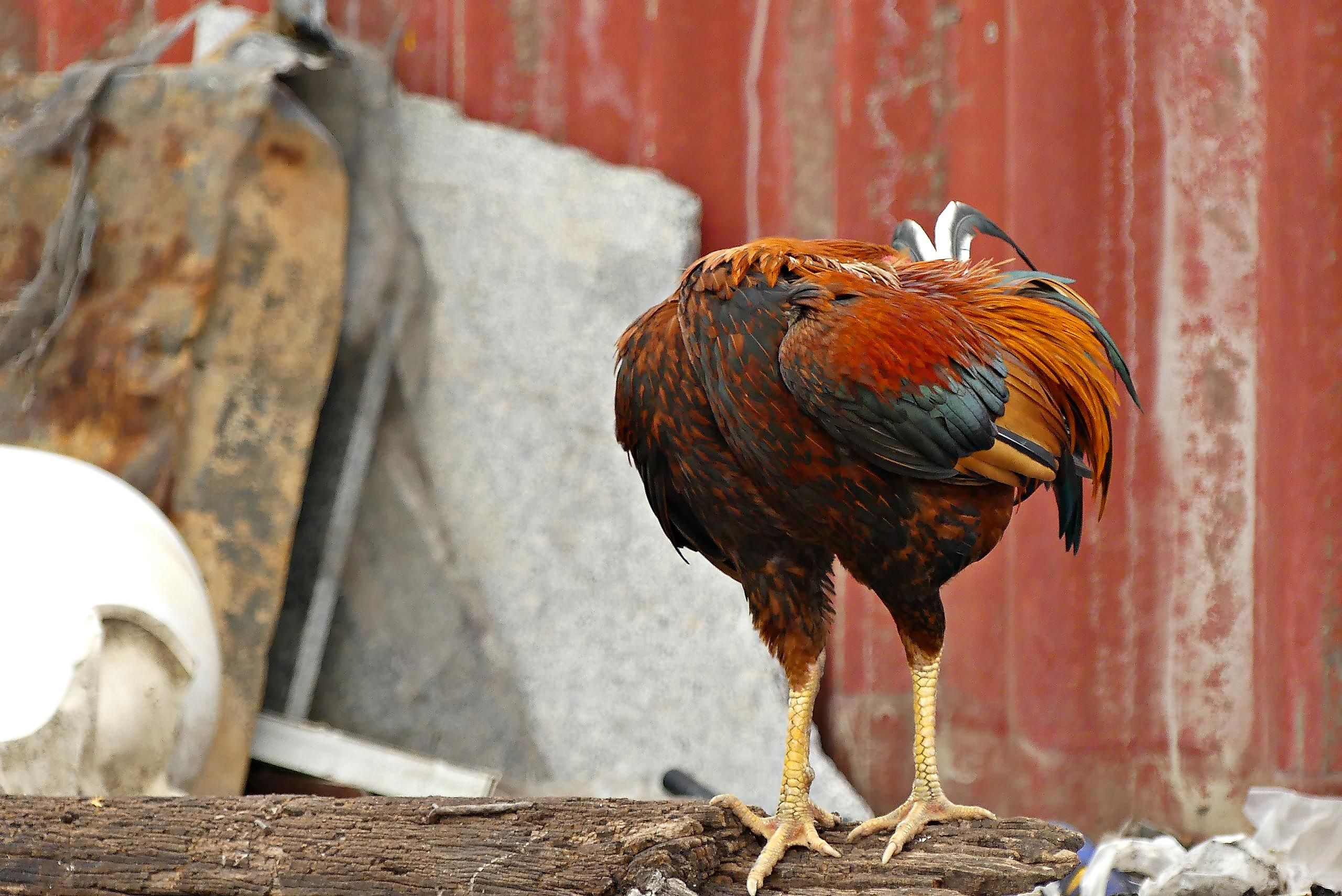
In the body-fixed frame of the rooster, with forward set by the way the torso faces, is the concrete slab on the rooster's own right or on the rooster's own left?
on the rooster's own right

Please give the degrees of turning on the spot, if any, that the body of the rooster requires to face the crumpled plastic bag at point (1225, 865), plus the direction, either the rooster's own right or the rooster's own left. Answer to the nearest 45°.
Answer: approximately 180°

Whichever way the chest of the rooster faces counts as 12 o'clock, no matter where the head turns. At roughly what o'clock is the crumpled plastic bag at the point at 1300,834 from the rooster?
The crumpled plastic bag is roughly at 6 o'clock from the rooster.

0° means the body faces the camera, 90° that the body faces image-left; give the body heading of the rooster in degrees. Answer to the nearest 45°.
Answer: approximately 45°
